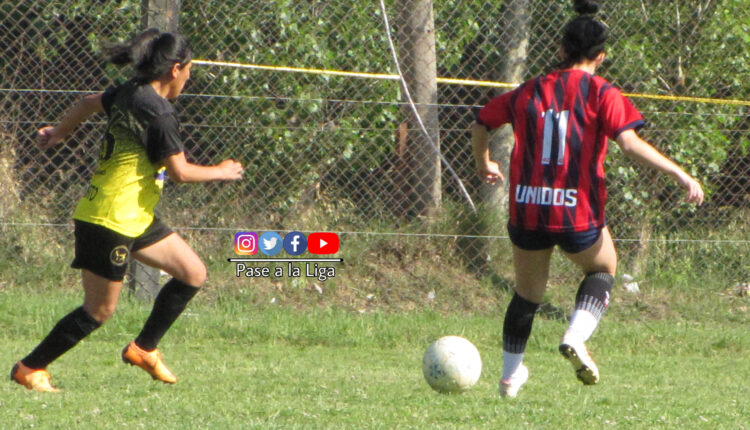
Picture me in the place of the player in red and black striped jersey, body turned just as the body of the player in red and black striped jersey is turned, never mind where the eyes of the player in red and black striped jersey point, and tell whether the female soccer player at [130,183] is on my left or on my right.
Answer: on my left

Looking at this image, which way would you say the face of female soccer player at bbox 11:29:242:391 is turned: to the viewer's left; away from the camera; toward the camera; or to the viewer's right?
to the viewer's right

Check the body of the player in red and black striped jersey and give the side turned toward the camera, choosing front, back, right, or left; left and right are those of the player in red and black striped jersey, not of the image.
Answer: back
